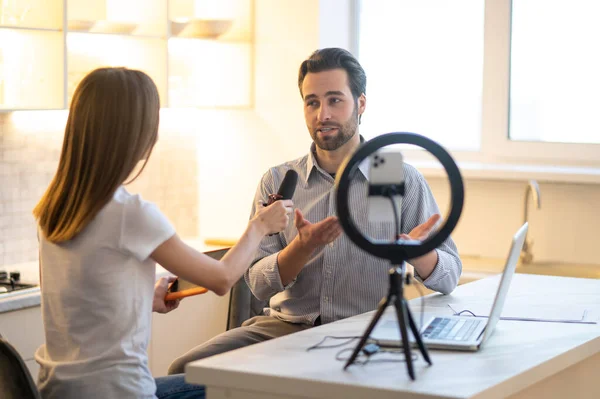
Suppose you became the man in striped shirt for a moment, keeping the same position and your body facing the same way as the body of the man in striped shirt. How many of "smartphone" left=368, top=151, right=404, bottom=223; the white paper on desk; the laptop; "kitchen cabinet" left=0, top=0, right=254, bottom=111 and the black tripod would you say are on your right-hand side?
1

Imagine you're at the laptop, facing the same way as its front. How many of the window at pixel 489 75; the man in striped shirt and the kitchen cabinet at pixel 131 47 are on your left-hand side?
0

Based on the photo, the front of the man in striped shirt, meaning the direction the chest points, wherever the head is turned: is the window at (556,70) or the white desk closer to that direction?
the white desk

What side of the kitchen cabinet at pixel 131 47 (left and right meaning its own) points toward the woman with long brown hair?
front

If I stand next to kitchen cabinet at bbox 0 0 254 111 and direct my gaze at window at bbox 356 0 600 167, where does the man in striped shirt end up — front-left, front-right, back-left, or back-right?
front-right

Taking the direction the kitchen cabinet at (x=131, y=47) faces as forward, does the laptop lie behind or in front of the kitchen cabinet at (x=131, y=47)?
in front

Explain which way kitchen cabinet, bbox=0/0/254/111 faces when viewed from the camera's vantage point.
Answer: facing the viewer

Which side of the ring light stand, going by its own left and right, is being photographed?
back

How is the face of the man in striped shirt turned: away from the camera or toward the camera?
toward the camera

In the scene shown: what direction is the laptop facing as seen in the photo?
to the viewer's left

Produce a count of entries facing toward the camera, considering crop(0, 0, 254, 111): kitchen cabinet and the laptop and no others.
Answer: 1

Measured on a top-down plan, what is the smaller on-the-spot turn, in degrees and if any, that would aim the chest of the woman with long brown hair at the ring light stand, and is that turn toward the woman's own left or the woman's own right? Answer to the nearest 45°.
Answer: approximately 90° to the woman's own right

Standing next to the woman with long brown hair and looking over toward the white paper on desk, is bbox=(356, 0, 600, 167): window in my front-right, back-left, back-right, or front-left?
front-left

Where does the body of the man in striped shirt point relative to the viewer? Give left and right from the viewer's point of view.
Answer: facing the viewer and to the left of the viewer

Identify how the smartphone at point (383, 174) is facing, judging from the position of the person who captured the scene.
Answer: facing away from the viewer

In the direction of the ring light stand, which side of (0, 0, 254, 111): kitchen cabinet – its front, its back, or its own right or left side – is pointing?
front

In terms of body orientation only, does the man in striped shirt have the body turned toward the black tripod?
no

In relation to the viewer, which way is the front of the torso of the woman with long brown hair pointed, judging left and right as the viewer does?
facing away from the viewer and to the right of the viewer
